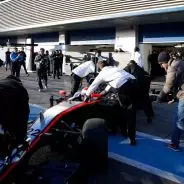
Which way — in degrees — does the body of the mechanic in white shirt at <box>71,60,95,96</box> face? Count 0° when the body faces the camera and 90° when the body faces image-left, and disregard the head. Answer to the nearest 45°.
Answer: approximately 270°

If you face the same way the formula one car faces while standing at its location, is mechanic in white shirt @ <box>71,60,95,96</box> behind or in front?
behind

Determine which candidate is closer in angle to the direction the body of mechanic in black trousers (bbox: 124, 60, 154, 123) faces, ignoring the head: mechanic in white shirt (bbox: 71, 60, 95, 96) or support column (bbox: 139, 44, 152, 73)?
the mechanic in white shirt

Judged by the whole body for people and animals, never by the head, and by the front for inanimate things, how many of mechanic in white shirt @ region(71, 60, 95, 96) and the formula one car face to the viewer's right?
1

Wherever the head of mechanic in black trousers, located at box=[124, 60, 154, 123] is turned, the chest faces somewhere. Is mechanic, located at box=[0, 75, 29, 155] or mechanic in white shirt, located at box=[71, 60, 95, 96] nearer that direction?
the mechanic in white shirt

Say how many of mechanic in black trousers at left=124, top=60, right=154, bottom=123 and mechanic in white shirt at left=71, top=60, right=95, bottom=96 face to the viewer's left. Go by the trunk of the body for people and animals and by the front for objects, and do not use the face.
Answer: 1

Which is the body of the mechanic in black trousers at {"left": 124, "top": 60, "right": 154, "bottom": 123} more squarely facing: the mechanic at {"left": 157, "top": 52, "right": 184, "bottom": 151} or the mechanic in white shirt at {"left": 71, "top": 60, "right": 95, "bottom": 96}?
the mechanic in white shirt

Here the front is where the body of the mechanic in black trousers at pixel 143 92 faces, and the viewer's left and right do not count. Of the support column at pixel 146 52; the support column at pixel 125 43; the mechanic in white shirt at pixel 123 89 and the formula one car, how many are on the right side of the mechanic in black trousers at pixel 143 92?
2

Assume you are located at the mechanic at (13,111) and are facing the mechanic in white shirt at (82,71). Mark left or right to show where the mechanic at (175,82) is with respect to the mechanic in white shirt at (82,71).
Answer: right

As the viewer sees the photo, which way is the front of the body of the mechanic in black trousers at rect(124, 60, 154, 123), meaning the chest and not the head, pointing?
to the viewer's left

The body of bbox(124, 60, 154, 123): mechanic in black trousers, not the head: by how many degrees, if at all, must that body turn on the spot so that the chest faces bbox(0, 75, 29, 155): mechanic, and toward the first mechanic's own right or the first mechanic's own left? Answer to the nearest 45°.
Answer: approximately 90° to the first mechanic's own left

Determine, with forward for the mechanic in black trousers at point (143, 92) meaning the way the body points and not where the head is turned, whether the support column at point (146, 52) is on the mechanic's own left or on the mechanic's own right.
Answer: on the mechanic's own right

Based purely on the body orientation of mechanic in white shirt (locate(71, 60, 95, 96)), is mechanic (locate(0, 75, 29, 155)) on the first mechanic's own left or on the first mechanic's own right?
on the first mechanic's own right
